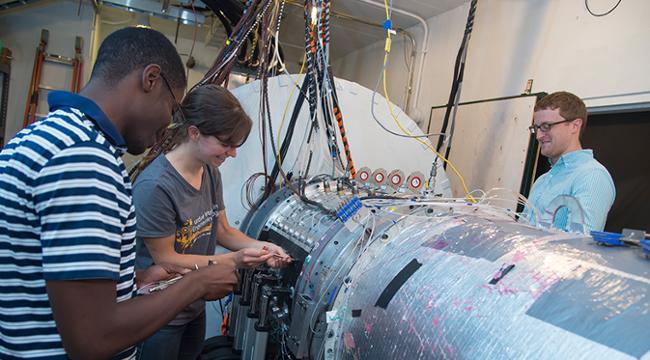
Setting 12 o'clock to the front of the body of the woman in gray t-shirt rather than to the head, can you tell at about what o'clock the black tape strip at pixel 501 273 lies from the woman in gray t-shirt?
The black tape strip is roughly at 12 o'clock from the woman in gray t-shirt.

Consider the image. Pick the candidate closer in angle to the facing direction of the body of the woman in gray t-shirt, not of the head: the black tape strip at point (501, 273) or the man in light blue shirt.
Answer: the black tape strip

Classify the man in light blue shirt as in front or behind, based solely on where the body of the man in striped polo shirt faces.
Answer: in front

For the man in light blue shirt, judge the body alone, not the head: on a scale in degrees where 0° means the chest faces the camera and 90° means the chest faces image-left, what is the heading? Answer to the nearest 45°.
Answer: approximately 45°

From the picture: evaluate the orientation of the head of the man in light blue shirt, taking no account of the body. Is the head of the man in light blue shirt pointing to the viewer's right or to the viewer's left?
to the viewer's left

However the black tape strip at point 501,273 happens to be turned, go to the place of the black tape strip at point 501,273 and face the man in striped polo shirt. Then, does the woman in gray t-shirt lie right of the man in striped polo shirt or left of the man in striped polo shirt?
right

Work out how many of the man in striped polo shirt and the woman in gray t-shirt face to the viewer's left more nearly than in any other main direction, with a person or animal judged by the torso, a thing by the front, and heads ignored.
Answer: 0

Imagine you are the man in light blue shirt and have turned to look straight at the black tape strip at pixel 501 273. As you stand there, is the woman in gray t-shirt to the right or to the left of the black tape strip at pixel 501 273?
right

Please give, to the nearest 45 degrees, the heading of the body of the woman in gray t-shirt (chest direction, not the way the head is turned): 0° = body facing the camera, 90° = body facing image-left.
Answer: approximately 315°

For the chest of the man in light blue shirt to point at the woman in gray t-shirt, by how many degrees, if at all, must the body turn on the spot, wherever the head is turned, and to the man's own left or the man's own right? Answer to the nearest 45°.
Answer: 0° — they already face them

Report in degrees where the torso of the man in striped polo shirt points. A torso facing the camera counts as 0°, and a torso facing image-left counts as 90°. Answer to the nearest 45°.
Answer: approximately 225°
